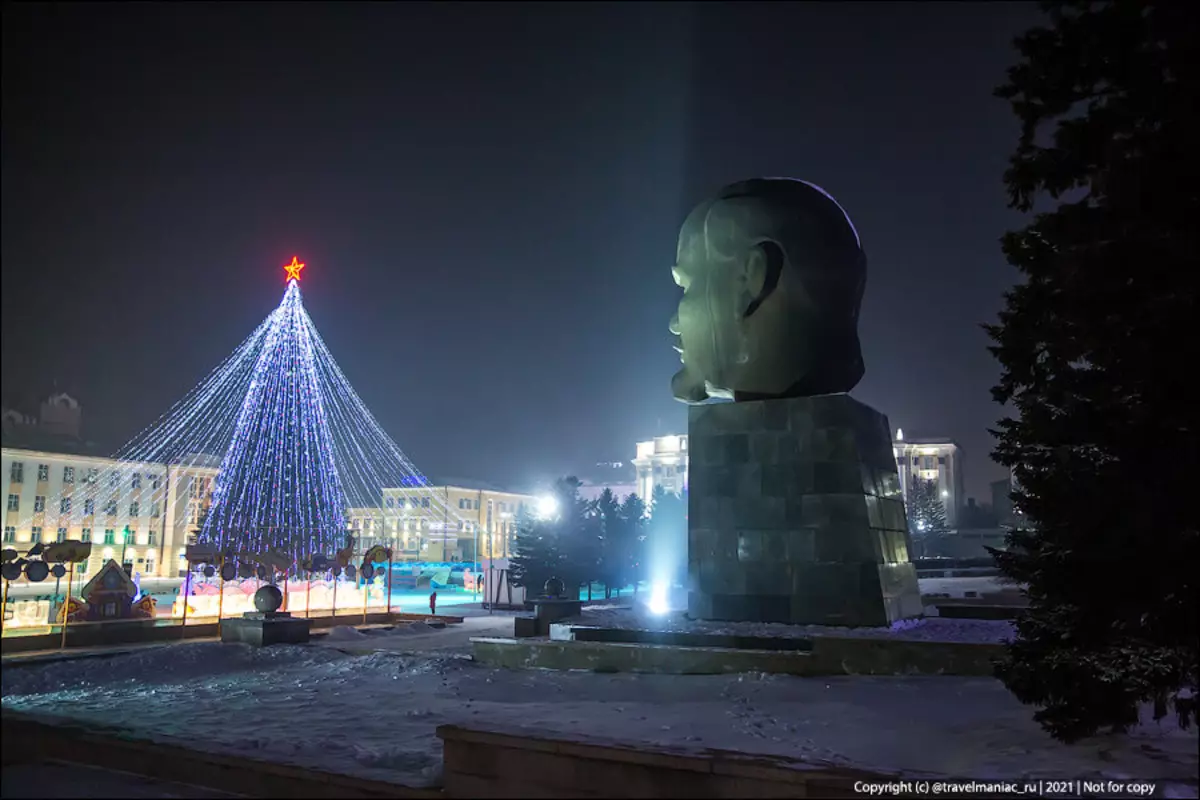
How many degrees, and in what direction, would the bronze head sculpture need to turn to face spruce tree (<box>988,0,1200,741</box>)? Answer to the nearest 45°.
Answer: approximately 135° to its left

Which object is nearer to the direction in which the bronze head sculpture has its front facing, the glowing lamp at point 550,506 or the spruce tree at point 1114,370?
the glowing lamp

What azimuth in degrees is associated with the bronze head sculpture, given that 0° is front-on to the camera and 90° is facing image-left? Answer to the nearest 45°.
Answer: approximately 135°

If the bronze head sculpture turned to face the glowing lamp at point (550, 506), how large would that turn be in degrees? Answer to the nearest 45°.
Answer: approximately 45° to its right

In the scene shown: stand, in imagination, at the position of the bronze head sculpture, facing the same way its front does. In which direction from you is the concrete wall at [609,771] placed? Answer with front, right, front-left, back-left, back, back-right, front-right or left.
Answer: back-left
